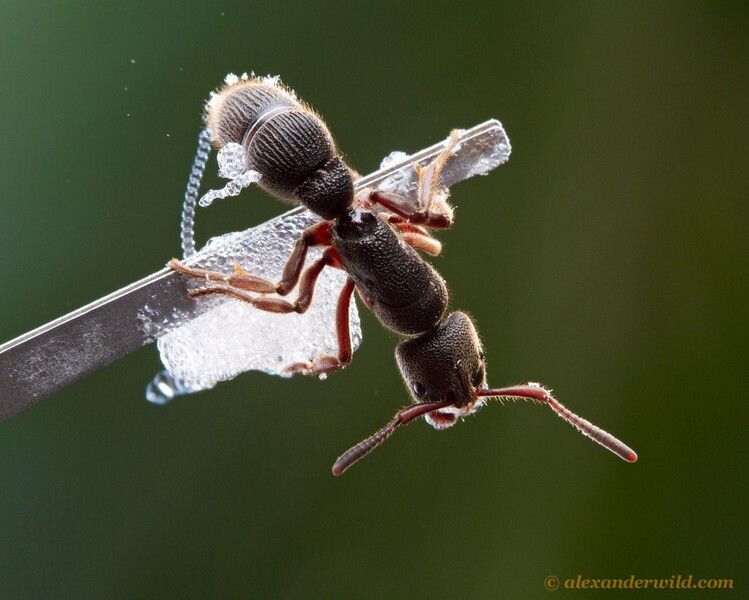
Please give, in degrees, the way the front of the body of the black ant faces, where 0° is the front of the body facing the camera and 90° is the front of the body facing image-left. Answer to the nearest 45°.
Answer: approximately 315°
